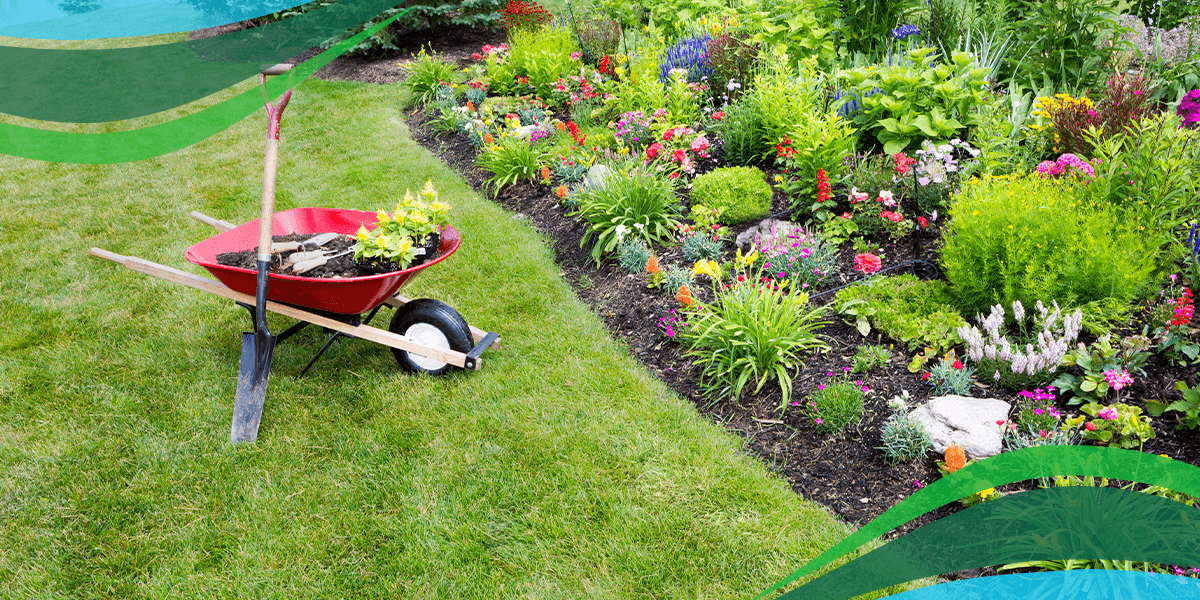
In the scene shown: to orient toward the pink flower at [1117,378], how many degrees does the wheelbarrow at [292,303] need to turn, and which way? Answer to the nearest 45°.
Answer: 0° — it already faces it

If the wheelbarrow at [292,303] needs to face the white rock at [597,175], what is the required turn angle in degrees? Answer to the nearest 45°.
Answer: approximately 90° to its left

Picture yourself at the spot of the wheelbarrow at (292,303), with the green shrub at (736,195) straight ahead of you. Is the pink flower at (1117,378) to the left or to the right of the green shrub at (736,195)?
right

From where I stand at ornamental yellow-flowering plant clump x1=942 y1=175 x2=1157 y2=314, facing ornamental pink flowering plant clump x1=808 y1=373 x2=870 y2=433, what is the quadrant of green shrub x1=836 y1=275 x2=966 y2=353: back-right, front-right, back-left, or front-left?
front-right

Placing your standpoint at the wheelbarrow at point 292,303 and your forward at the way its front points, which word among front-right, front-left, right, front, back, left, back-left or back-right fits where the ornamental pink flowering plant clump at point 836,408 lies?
front

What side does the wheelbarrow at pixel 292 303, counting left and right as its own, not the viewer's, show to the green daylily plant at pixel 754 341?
front

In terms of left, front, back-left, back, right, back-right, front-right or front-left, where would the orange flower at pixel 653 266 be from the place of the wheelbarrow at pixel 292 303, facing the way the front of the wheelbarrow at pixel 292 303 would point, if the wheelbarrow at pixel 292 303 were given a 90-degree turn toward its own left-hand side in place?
front-right

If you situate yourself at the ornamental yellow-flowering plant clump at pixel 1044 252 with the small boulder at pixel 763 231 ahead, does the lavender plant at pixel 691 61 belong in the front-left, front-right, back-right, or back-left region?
front-right

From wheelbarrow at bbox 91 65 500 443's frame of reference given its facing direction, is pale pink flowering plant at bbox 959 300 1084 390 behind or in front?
in front

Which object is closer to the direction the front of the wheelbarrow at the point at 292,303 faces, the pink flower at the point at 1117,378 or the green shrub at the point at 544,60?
the pink flower

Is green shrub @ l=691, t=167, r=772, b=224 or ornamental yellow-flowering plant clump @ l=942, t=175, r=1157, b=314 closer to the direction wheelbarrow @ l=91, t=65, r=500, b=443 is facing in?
the ornamental yellow-flowering plant clump

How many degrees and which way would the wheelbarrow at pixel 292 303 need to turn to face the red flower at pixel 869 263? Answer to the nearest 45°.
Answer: approximately 45° to its left

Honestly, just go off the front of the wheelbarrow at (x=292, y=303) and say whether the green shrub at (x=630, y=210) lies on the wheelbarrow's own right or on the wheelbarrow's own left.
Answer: on the wheelbarrow's own left

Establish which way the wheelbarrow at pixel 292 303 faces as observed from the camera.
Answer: facing the viewer and to the right of the viewer

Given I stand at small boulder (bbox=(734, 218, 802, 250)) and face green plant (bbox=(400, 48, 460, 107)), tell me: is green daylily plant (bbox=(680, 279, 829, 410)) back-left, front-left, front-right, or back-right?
back-left
